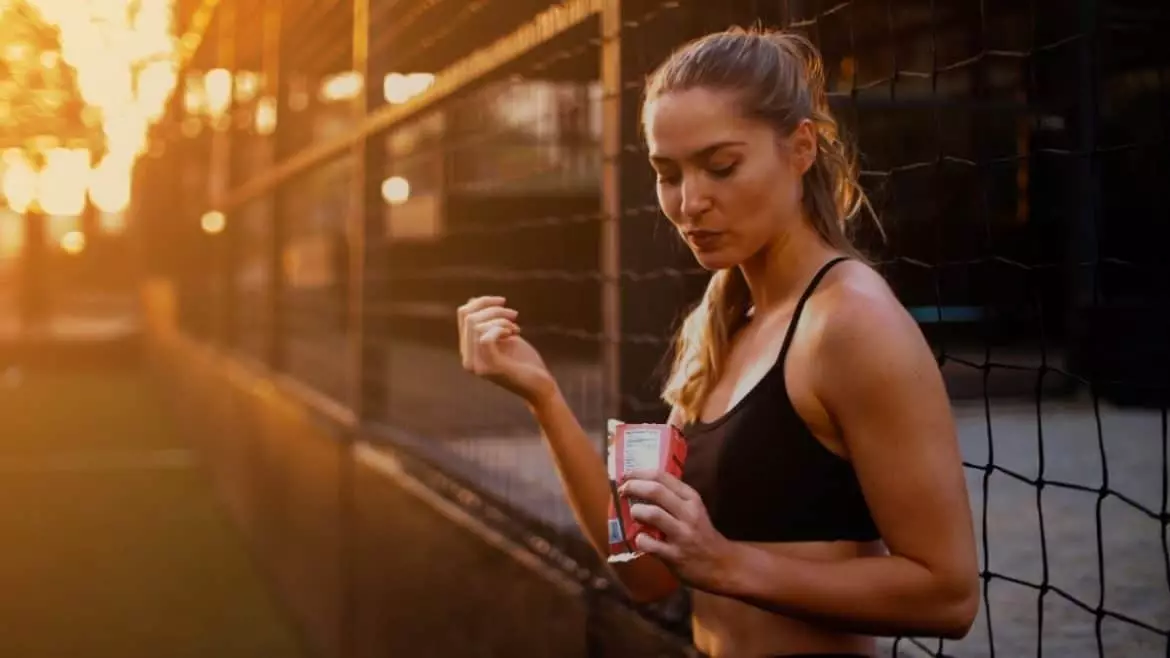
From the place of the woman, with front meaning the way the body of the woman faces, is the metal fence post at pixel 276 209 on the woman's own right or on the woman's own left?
on the woman's own right

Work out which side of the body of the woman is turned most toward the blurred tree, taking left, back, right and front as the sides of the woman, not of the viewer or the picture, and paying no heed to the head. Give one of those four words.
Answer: right

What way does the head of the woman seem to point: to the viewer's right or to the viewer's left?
to the viewer's left

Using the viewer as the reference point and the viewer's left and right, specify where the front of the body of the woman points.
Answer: facing the viewer and to the left of the viewer
